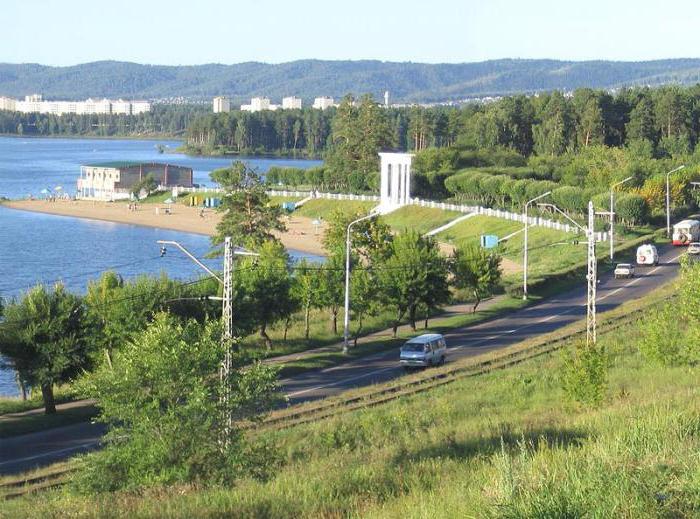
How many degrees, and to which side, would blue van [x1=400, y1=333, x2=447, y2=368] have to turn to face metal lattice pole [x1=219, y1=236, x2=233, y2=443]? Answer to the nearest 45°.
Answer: approximately 45° to its left

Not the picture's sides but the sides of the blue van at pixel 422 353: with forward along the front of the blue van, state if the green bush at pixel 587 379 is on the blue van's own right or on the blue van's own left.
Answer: on the blue van's own left

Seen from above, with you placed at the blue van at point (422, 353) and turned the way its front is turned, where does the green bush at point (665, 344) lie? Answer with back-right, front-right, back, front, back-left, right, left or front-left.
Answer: left

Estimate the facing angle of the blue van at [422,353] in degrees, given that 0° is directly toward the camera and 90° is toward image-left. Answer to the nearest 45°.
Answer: approximately 45°

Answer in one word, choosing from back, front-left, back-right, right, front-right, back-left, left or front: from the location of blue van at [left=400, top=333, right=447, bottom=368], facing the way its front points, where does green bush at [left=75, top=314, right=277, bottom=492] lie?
front-left

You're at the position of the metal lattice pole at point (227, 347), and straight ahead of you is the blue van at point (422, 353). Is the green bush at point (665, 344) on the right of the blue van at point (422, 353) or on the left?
right

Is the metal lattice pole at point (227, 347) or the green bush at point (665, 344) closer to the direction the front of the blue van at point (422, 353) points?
the metal lattice pole
